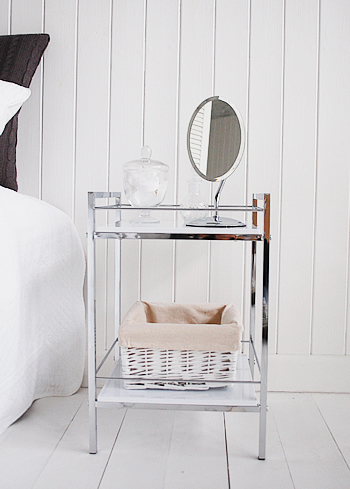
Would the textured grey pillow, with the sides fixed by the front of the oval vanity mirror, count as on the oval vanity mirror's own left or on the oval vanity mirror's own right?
on the oval vanity mirror's own right

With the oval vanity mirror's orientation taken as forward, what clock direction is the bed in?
The bed is roughly at 2 o'clock from the oval vanity mirror.

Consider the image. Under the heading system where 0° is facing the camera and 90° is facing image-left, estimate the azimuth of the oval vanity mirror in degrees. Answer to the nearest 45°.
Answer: approximately 45°
